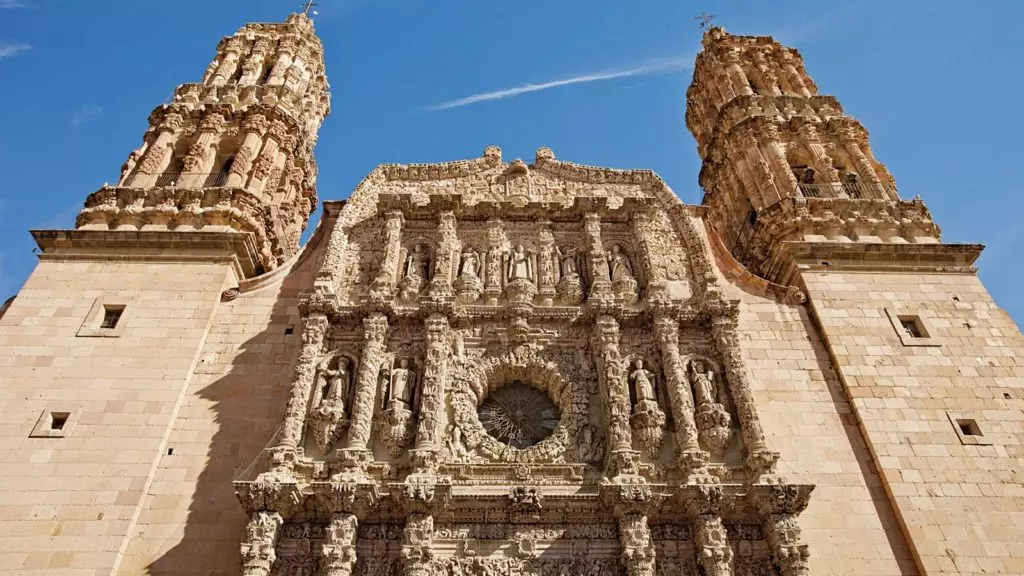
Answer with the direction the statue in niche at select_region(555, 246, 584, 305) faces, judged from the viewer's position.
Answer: facing the viewer

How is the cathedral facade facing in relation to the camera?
toward the camera
